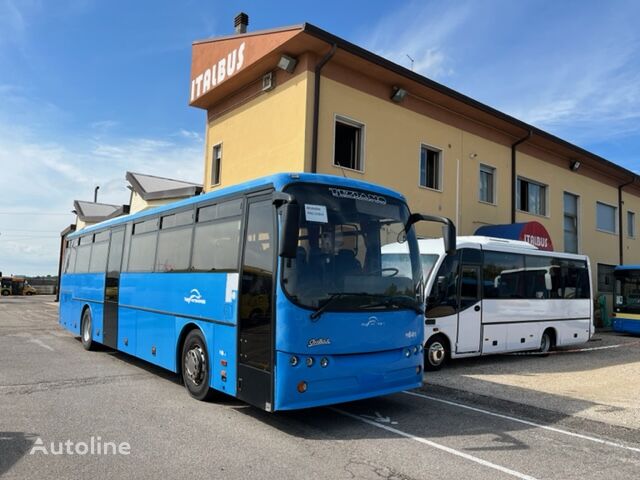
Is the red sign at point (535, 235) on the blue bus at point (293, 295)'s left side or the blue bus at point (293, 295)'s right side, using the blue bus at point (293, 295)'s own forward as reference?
on its left

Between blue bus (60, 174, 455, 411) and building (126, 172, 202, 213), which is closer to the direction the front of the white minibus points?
the blue bus

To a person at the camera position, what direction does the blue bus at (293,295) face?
facing the viewer and to the right of the viewer

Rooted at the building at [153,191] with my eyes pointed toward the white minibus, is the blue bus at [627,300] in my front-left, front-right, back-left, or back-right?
front-left

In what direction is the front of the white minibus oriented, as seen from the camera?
facing the viewer and to the left of the viewer

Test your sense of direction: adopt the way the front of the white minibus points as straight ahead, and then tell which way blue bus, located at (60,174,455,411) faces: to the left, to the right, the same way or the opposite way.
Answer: to the left

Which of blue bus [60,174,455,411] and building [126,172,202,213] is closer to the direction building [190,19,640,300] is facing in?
the blue bus

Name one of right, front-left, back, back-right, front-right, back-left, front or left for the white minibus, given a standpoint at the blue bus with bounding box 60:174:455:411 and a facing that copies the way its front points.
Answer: left

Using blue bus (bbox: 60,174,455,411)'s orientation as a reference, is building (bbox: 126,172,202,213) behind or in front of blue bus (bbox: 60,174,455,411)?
behind

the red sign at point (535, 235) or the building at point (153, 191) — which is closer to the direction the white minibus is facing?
the building

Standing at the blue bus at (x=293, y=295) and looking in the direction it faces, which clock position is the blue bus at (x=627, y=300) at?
the blue bus at (x=627, y=300) is roughly at 9 o'clock from the blue bus at (x=293, y=295).

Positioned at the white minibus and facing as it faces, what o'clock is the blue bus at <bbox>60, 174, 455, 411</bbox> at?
The blue bus is roughly at 11 o'clock from the white minibus.

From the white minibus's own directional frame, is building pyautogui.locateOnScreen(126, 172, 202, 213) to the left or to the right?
on its right

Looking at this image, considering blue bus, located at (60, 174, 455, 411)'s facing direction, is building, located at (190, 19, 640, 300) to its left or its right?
on its left
